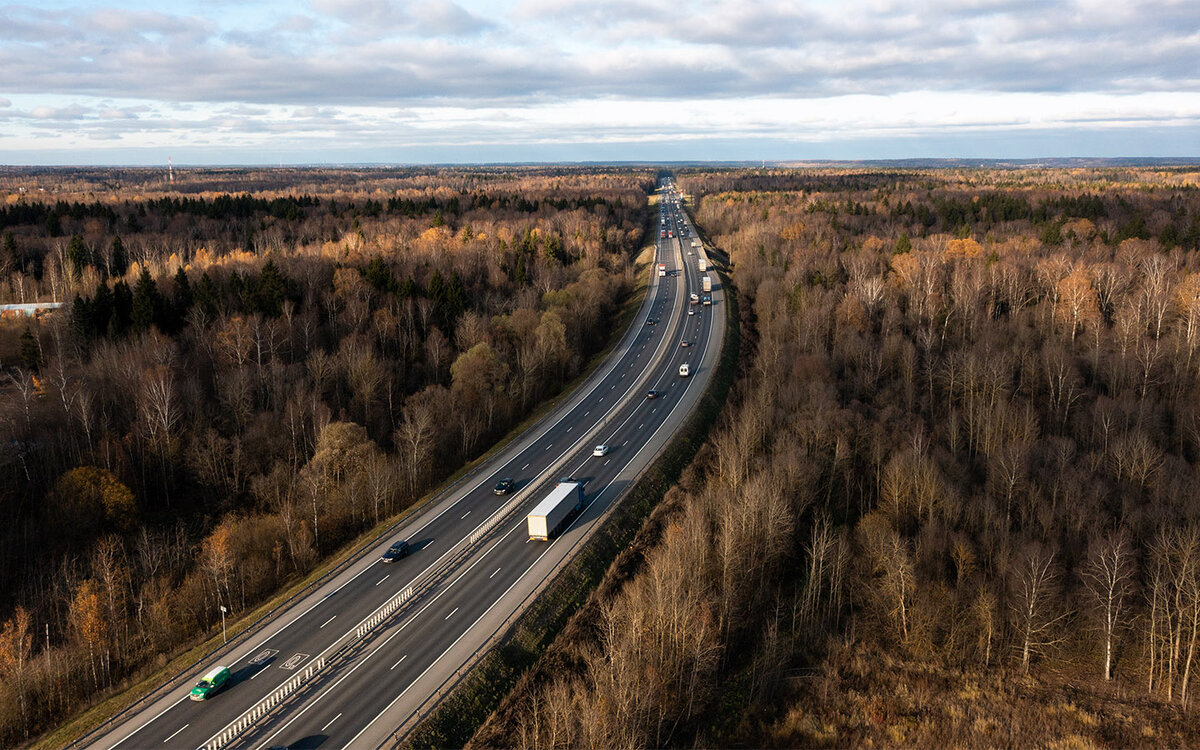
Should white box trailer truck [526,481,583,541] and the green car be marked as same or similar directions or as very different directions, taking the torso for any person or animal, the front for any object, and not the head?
very different directions

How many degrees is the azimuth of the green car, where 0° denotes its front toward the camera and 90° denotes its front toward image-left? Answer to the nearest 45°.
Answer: approximately 45°

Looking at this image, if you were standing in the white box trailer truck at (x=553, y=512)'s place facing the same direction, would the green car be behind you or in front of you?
behind

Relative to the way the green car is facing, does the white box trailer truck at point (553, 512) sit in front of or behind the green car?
behind

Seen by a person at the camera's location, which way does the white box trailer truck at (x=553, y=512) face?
facing away from the viewer and to the right of the viewer
